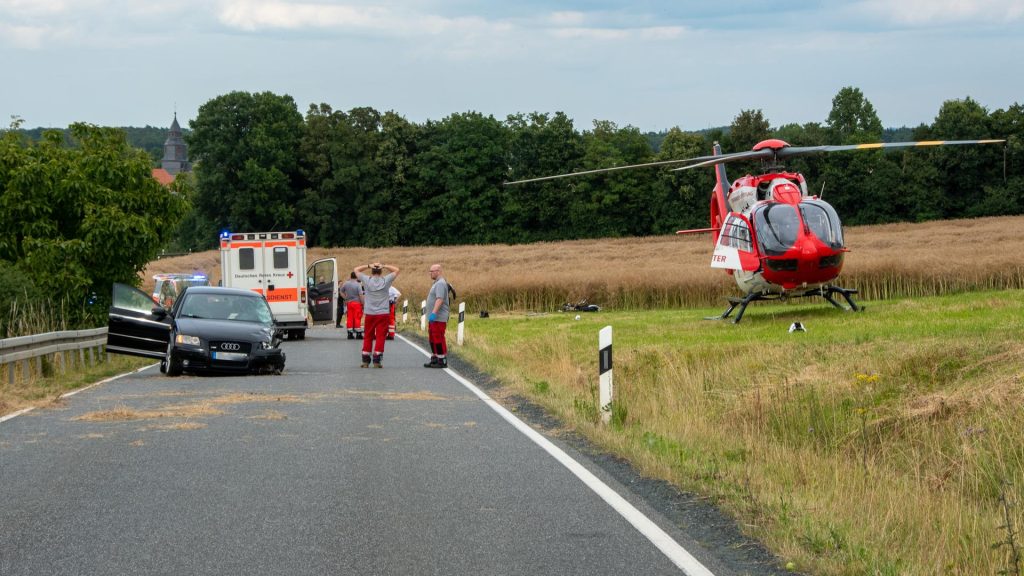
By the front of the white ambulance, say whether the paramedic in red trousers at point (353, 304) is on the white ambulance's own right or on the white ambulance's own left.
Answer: on the white ambulance's own right

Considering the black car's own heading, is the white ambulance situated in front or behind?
behind

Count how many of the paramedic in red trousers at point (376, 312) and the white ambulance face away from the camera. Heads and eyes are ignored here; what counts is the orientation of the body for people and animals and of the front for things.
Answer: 2

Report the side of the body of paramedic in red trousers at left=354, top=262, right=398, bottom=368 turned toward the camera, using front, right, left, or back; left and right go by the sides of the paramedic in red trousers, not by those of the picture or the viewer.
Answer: back

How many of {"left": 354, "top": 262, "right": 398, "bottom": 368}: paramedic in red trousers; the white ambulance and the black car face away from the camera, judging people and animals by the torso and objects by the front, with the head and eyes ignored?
2

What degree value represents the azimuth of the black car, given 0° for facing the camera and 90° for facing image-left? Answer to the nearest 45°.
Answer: approximately 0°

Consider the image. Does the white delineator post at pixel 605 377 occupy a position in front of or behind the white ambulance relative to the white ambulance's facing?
behind

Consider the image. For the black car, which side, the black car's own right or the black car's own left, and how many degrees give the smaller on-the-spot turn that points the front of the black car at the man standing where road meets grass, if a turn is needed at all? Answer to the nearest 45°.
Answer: approximately 90° to the black car's own left

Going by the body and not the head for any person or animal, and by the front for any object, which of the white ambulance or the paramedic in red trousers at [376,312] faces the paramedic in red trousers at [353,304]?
the paramedic in red trousers at [376,312]

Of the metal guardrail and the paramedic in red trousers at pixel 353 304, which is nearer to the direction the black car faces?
the metal guardrail
